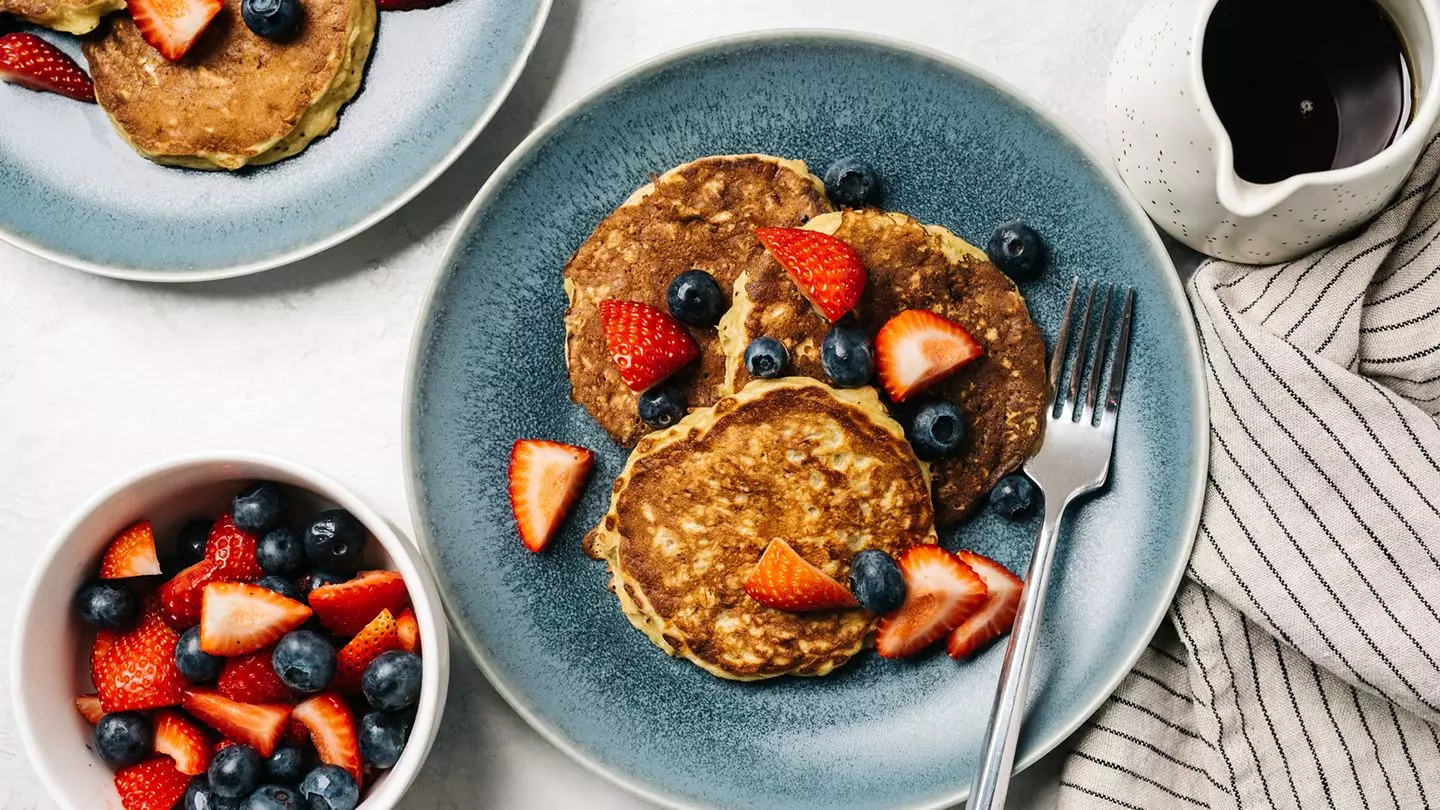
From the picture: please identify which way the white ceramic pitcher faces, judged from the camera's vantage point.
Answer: facing the viewer and to the left of the viewer

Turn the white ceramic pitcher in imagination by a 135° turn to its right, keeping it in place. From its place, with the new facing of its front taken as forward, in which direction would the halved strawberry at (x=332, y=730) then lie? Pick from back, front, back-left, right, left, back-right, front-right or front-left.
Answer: back-left

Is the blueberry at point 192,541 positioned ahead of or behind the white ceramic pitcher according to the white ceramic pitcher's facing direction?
ahead

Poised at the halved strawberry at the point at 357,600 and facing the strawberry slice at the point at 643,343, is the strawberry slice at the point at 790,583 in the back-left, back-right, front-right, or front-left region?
front-right

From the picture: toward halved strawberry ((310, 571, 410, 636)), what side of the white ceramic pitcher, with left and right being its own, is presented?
front

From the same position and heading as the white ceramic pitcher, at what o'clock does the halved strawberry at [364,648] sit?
The halved strawberry is roughly at 12 o'clock from the white ceramic pitcher.

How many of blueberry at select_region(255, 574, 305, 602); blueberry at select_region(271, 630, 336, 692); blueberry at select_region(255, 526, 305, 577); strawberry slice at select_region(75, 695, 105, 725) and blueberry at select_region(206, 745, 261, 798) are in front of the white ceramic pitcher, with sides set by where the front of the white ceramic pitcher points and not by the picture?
5

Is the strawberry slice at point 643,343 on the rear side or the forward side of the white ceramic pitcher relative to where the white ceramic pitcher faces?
on the forward side

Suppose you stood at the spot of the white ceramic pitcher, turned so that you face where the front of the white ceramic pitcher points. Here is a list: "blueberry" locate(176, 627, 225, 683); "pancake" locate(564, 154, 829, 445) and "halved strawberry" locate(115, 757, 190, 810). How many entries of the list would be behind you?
0

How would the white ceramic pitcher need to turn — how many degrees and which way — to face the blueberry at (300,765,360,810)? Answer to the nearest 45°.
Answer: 0° — it already faces it

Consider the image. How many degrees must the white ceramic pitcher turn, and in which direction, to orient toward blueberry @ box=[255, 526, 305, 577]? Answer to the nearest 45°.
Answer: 0° — it already faces it

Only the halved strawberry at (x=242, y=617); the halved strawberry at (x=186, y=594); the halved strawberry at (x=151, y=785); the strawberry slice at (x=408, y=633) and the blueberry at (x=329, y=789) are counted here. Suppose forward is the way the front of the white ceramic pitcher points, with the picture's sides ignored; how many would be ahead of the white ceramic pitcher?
5

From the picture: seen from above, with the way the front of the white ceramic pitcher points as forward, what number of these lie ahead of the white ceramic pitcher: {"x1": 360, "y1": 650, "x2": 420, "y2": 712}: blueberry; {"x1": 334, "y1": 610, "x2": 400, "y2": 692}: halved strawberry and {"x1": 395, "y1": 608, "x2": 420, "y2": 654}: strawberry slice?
3

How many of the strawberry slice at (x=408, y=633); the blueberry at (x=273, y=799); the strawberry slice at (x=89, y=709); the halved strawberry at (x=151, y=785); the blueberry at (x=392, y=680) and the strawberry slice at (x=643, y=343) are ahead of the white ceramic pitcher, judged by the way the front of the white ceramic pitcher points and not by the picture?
6

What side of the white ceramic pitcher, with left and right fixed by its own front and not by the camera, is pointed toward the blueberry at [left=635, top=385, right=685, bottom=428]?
front

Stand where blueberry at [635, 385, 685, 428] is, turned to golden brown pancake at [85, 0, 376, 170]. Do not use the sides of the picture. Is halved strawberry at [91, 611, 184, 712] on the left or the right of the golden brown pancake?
left
